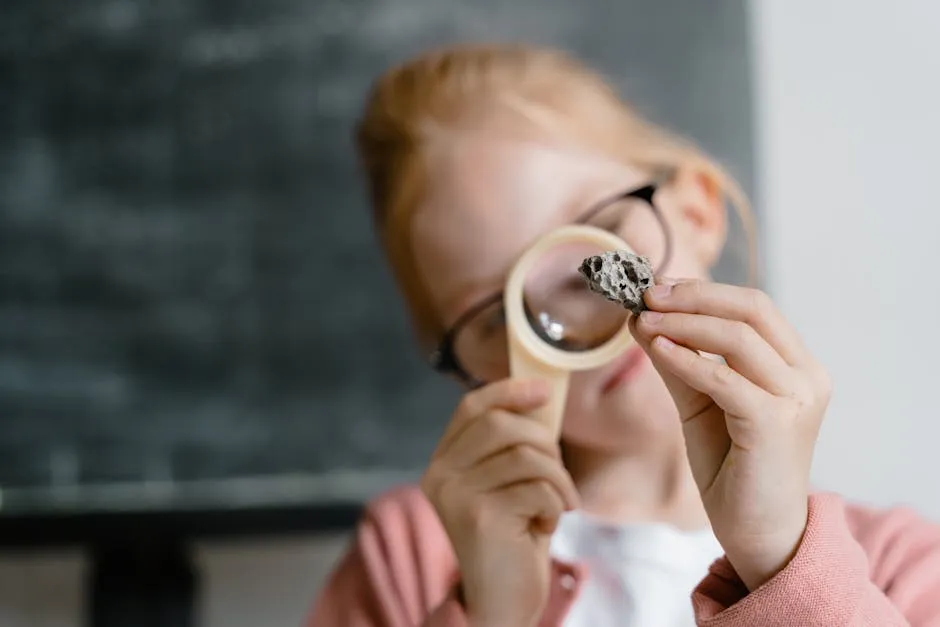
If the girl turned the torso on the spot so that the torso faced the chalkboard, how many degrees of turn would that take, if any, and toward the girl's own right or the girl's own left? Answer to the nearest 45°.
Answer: approximately 135° to the girl's own right

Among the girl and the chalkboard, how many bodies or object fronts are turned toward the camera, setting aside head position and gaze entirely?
2

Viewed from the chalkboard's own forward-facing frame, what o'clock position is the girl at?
The girl is roughly at 11 o'clock from the chalkboard.

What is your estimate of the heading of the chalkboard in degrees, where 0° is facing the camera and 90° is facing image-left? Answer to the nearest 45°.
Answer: approximately 0°
